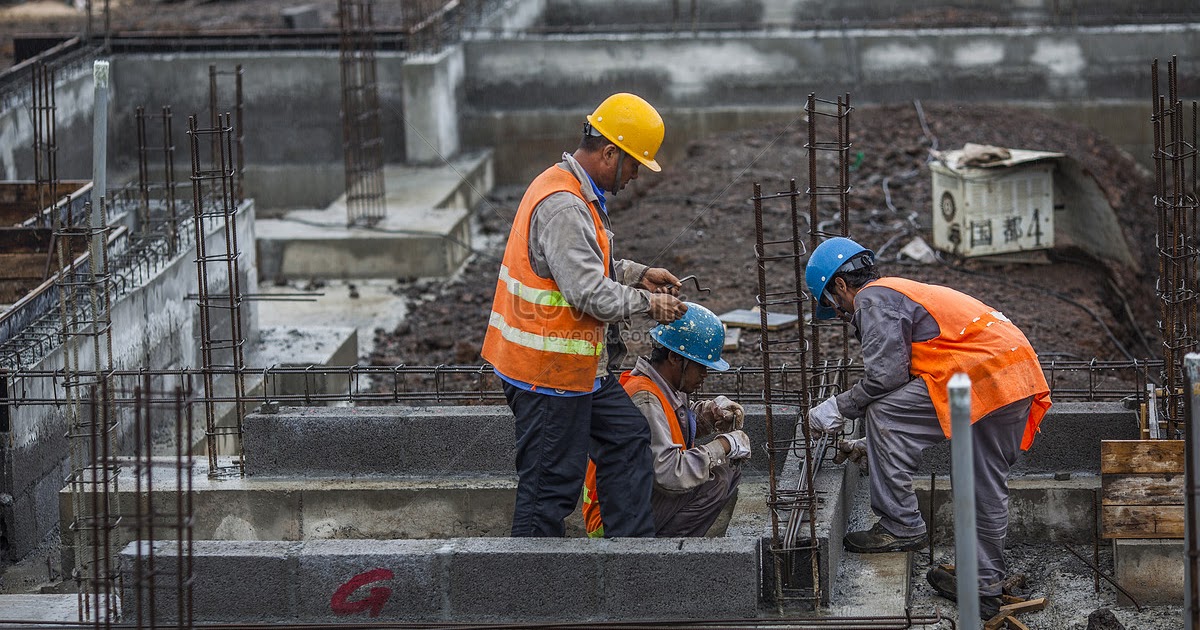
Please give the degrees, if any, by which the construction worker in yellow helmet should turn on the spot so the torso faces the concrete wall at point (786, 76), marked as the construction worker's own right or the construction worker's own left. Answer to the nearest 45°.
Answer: approximately 90° to the construction worker's own left

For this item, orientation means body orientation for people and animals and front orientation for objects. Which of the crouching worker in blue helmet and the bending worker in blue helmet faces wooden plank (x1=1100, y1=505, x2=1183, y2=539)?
the crouching worker in blue helmet

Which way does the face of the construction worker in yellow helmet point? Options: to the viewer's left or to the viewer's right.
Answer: to the viewer's right

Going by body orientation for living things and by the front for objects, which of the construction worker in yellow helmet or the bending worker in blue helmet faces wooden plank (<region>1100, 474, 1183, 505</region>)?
the construction worker in yellow helmet

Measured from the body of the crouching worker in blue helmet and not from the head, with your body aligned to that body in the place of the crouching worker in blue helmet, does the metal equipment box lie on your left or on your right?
on your left

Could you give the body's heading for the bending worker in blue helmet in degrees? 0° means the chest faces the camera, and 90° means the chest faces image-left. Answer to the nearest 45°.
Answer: approximately 90°

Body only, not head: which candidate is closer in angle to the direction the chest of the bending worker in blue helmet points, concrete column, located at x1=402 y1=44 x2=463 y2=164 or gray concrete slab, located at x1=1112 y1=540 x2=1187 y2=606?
the concrete column

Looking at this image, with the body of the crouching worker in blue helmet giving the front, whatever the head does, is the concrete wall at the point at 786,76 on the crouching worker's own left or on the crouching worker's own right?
on the crouching worker's own left

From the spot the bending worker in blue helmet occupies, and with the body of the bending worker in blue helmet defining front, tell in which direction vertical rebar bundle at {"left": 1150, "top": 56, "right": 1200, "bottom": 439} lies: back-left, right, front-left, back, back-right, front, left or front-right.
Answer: back-right

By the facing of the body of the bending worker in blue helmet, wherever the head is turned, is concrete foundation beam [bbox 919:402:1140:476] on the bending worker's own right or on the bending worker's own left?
on the bending worker's own right

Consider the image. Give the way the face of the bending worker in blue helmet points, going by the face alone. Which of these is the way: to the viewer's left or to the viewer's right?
to the viewer's left

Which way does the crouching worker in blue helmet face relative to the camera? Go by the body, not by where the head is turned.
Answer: to the viewer's right

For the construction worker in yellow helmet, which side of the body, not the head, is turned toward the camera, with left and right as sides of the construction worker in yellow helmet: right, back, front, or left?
right

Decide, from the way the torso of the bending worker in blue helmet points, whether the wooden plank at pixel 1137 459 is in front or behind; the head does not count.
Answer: behind

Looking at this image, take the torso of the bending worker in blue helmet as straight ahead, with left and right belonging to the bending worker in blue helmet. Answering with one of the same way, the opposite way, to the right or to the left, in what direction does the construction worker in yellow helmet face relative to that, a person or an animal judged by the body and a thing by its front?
the opposite way
